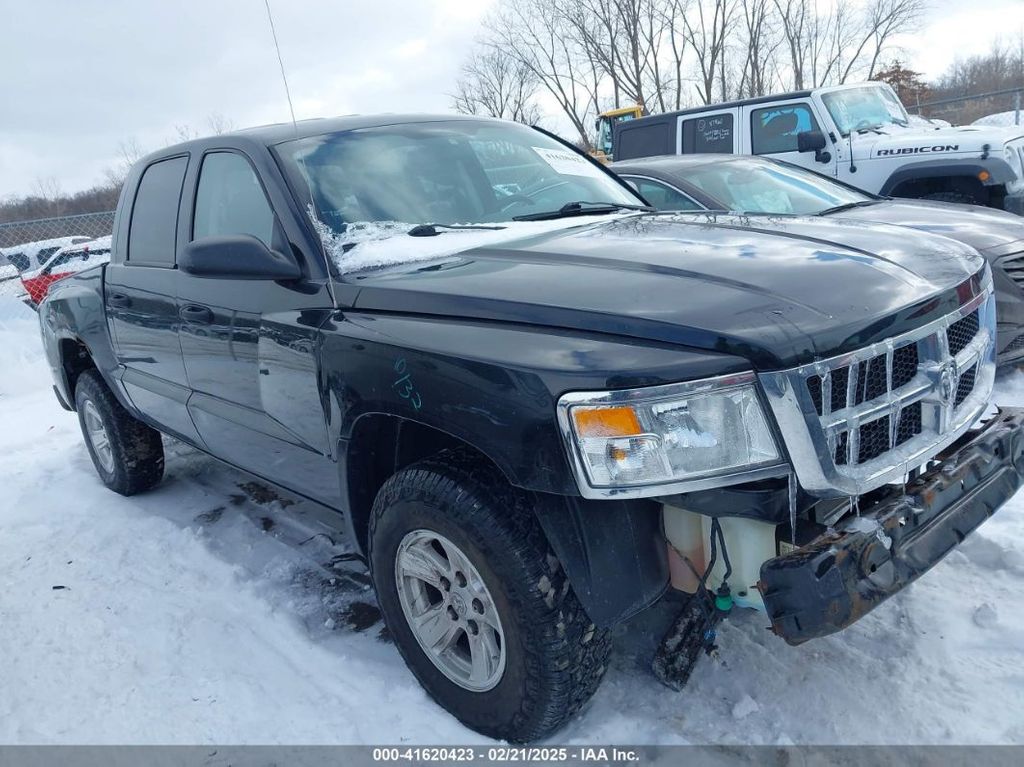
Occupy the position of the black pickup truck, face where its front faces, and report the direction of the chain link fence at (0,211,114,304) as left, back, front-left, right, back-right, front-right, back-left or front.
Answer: back

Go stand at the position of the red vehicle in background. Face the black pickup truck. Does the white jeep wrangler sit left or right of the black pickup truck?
left

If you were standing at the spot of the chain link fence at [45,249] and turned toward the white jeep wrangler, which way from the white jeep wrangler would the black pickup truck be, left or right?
right

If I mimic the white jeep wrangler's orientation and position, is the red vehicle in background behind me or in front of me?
behind

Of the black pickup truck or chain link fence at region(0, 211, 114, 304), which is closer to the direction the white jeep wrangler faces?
the black pickup truck

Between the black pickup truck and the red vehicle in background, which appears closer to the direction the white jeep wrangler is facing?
the black pickup truck

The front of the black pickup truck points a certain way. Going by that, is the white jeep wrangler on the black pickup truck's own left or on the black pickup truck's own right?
on the black pickup truck's own left

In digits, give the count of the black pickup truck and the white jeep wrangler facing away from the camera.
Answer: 0

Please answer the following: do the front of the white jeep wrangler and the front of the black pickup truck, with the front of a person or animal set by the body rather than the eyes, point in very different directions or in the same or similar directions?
same or similar directions

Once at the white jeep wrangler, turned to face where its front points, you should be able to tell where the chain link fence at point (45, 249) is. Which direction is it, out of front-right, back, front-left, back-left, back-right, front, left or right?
back-right

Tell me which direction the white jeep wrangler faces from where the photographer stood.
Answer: facing the viewer and to the right of the viewer

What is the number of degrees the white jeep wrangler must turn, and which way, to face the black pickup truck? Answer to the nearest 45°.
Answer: approximately 45° to its right

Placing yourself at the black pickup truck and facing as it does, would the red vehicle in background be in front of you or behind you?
behind
